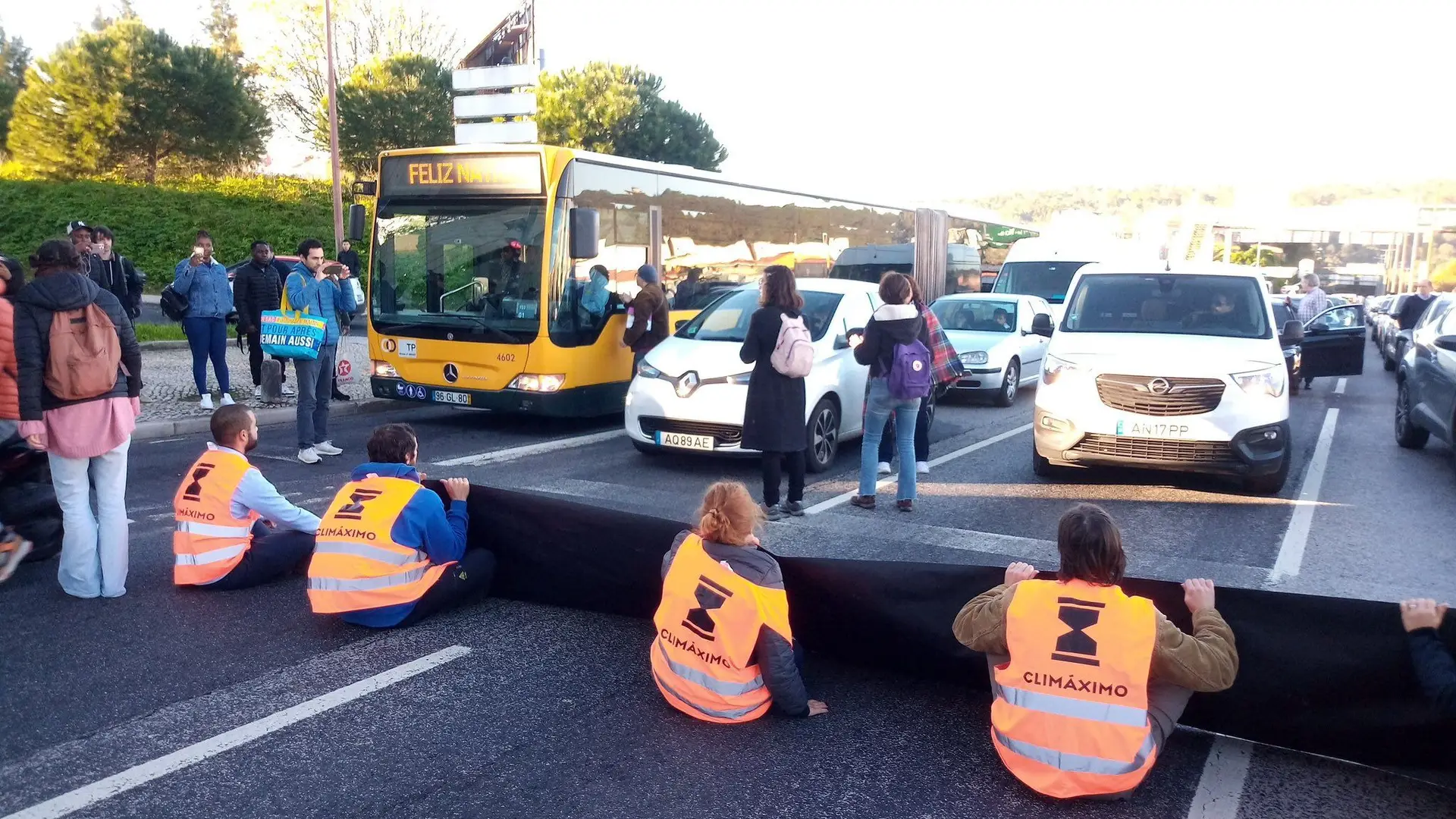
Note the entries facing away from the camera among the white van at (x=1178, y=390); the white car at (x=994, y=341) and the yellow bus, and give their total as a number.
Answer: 0

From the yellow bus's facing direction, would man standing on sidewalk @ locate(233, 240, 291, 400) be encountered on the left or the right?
on its right

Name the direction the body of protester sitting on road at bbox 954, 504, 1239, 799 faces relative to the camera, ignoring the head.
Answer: away from the camera

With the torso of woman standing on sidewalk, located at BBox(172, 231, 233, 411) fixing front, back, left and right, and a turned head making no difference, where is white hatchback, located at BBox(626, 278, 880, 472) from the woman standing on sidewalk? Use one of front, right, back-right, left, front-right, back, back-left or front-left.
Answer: front-left

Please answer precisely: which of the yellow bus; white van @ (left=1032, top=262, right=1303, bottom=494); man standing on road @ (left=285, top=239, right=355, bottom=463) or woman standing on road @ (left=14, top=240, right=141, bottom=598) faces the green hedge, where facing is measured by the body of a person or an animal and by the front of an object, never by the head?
the woman standing on road

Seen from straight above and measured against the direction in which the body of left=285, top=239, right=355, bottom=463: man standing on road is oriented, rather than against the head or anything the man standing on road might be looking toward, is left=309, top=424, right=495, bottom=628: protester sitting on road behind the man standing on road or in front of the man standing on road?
in front

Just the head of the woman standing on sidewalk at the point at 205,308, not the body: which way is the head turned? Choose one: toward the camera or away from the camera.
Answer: toward the camera

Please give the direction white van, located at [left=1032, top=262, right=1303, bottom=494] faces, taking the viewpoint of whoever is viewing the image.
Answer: facing the viewer

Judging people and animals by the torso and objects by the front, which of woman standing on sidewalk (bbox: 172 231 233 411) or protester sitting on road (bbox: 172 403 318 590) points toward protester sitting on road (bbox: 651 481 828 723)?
the woman standing on sidewalk

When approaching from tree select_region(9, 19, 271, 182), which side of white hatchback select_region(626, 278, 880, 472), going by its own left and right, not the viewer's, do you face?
right

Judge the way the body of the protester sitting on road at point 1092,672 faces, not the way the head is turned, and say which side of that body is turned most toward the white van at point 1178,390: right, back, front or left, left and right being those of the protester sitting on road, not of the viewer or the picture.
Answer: front

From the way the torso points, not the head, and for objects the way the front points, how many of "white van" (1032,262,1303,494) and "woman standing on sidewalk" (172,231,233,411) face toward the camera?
2

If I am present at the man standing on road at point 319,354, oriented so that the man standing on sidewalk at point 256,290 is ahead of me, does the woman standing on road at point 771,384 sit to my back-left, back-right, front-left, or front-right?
back-right
